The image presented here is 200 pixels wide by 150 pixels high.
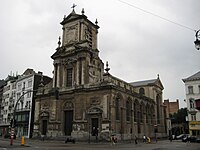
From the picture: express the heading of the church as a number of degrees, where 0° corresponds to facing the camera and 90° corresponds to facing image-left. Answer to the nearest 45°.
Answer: approximately 45°
